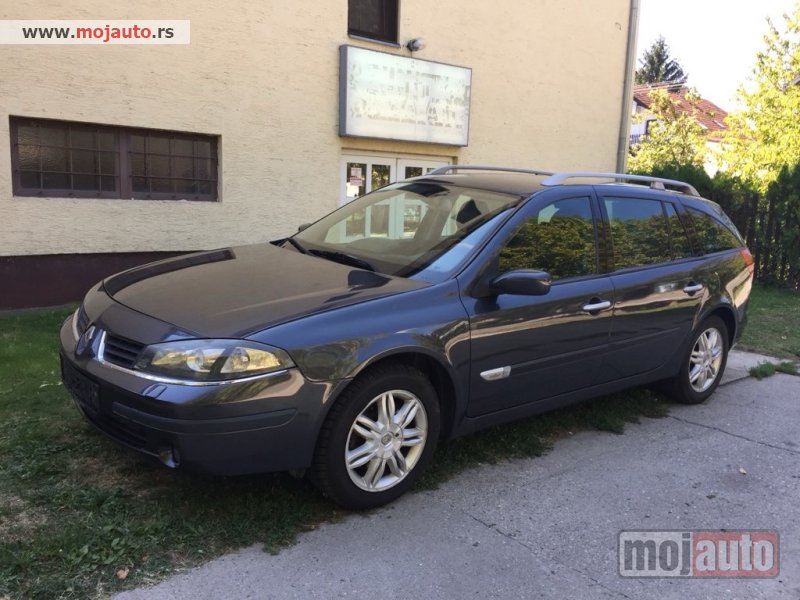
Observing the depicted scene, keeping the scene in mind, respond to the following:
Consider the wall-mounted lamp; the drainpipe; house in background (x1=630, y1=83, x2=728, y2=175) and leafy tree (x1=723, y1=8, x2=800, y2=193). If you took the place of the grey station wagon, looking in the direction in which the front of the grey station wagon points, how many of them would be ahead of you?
0

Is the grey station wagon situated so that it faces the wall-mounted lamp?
no

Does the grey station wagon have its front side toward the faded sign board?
no

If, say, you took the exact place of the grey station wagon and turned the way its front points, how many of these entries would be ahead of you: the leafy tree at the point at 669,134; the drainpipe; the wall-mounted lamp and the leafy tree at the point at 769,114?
0

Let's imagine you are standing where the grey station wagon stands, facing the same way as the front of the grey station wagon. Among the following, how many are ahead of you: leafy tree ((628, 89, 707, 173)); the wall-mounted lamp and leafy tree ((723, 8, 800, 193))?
0

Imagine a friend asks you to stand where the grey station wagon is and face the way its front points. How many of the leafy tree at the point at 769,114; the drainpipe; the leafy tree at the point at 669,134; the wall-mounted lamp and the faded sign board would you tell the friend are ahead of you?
0

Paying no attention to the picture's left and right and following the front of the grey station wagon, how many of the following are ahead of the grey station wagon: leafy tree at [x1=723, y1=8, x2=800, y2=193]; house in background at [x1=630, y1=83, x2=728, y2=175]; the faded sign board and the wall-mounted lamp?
0

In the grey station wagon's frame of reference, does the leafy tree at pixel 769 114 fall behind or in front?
behind

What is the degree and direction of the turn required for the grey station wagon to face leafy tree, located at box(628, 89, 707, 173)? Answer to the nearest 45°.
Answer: approximately 135° to its right

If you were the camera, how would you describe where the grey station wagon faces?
facing the viewer and to the left of the viewer

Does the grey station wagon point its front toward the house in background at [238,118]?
no

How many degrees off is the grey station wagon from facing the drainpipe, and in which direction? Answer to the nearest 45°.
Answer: approximately 135° to its right

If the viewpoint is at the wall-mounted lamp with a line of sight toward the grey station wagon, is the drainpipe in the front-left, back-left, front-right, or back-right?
back-left

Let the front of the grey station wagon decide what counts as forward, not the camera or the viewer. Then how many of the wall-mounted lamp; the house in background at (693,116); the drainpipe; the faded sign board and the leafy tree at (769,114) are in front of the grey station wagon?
0

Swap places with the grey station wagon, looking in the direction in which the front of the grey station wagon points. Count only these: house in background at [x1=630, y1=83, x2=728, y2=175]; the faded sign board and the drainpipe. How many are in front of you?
0
